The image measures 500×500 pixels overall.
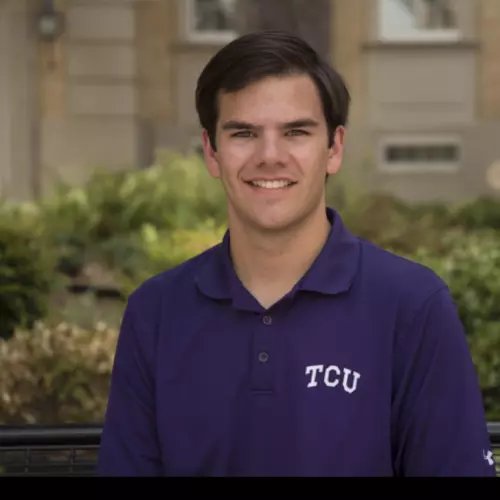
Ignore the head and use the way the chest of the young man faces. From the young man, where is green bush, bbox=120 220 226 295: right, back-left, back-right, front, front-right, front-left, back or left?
back

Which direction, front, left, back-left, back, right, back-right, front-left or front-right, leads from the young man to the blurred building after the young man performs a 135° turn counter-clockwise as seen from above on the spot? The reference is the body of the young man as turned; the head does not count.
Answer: front-left

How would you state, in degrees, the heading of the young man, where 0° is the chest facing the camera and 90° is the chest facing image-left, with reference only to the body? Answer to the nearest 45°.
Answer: approximately 0°
